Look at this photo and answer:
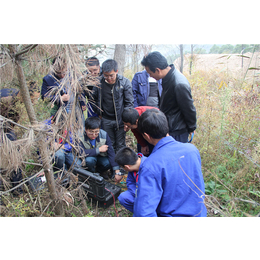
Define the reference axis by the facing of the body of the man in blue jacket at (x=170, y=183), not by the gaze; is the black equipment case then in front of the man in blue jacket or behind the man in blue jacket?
in front

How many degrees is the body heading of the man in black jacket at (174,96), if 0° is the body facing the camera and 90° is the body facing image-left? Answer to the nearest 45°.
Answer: approximately 90°

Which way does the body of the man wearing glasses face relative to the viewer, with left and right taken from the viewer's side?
facing the viewer

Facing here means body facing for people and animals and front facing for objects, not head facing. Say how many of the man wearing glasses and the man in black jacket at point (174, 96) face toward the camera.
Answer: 1

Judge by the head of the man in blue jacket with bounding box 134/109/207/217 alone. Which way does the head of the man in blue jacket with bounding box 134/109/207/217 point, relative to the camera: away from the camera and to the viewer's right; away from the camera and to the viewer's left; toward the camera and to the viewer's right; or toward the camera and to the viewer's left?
away from the camera and to the viewer's left

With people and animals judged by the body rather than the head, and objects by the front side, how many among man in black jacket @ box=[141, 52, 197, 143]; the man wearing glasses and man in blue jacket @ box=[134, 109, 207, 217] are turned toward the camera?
1

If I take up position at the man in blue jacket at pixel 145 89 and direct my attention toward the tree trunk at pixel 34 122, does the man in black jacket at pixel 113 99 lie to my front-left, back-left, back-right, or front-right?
front-right

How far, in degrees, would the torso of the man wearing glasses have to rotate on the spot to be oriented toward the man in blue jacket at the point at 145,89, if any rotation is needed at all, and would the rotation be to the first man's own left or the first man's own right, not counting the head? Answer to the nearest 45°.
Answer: approximately 135° to the first man's own left

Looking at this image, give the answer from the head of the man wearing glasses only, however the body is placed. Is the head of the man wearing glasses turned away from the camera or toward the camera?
toward the camera

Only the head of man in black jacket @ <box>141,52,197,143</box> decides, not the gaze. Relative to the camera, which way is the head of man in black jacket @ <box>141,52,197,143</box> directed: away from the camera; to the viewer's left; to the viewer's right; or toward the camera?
to the viewer's left

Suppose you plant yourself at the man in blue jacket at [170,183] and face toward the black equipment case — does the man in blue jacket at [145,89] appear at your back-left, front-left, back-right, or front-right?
front-right

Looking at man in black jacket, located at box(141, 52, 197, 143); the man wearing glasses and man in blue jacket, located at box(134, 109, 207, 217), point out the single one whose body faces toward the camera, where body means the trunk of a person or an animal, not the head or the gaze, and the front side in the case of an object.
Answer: the man wearing glasses

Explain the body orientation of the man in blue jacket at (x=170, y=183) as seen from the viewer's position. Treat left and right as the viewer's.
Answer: facing away from the viewer and to the left of the viewer

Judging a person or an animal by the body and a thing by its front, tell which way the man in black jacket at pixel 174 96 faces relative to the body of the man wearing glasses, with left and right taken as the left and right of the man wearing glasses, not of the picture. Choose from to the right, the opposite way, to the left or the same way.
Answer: to the right

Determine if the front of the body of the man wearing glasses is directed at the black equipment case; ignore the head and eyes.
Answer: yes
